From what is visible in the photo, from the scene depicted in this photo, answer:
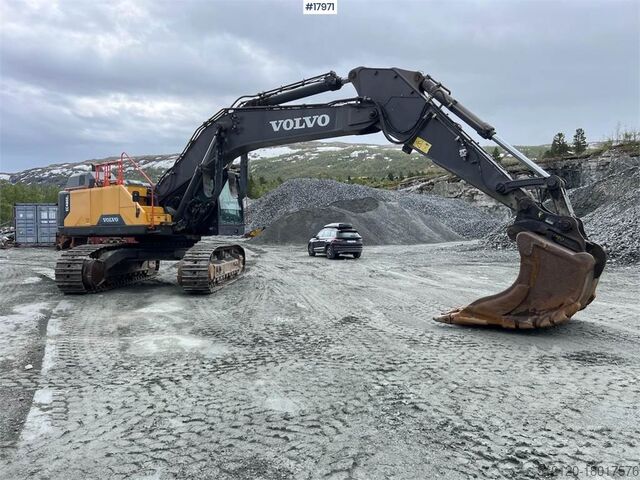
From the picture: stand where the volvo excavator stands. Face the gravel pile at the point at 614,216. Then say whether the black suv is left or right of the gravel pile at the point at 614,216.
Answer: left

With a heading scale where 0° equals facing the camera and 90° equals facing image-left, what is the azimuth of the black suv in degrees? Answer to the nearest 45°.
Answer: approximately 135°

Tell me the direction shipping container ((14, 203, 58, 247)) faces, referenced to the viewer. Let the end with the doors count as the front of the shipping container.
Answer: facing the viewer

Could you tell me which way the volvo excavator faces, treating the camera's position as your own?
facing the viewer and to the right of the viewer

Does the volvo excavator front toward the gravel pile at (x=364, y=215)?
no

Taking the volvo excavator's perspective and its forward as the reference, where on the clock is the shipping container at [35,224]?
The shipping container is roughly at 6 o'clock from the volvo excavator.

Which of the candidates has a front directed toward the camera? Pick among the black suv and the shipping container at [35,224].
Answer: the shipping container

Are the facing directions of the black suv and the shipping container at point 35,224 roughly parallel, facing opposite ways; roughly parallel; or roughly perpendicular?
roughly parallel, facing opposite ways

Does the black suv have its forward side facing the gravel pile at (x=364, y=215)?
no

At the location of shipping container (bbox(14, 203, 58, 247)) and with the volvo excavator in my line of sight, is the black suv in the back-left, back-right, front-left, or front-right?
front-left

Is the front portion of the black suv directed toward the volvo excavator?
no

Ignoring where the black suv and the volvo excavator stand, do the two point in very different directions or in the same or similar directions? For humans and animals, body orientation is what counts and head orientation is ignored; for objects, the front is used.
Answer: very different directions

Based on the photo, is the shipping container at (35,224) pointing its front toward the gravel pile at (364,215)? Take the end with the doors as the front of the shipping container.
no

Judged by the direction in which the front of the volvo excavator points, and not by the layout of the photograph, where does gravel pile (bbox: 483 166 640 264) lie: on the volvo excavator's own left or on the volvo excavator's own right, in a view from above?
on the volvo excavator's own left

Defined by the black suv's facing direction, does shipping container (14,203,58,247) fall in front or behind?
in front
